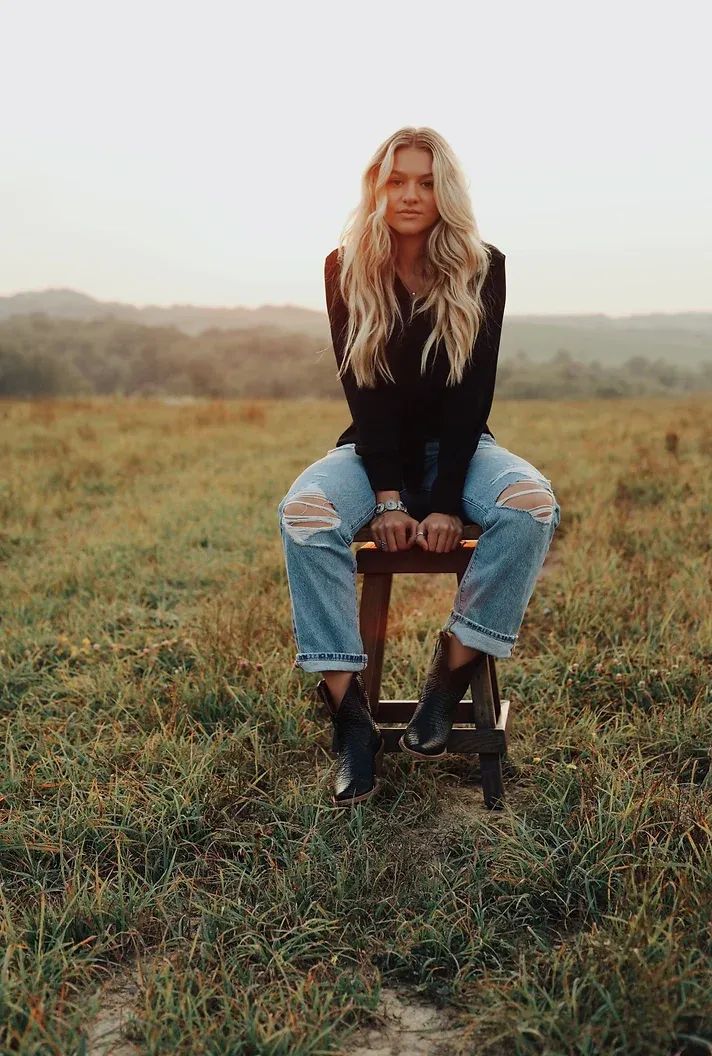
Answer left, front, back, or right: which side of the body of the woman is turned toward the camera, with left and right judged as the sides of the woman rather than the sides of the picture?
front
